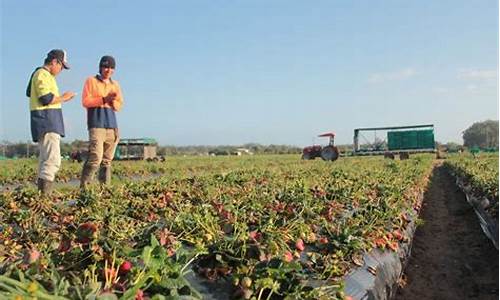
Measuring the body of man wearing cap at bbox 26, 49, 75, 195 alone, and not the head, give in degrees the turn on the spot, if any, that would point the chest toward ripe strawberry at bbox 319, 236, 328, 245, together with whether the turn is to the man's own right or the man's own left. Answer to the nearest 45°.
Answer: approximately 45° to the man's own right

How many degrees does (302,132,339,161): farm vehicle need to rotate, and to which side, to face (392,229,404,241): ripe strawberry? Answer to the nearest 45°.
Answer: approximately 90° to its left

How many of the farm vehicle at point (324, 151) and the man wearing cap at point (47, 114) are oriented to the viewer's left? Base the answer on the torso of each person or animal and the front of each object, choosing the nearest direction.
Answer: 1

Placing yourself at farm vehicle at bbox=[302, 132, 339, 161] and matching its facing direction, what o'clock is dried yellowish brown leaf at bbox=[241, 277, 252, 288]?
The dried yellowish brown leaf is roughly at 9 o'clock from the farm vehicle.

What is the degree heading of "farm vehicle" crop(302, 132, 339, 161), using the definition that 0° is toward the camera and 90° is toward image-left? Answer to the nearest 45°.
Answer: approximately 90°

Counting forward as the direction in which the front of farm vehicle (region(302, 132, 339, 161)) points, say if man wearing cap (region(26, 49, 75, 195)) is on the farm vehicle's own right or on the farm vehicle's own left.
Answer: on the farm vehicle's own left

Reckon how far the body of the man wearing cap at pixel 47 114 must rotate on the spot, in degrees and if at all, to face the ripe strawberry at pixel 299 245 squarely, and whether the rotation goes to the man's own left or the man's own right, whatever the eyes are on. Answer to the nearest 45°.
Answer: approximately 45° to the man's own right

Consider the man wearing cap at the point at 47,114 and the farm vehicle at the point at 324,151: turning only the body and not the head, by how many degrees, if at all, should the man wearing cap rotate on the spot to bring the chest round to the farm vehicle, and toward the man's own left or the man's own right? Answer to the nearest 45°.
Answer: approximately 45° to the man's own left

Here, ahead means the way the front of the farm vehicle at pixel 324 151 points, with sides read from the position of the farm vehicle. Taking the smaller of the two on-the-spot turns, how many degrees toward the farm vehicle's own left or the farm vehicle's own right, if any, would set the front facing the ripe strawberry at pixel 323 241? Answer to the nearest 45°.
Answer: approximately 90° to the farm vehicle's own left

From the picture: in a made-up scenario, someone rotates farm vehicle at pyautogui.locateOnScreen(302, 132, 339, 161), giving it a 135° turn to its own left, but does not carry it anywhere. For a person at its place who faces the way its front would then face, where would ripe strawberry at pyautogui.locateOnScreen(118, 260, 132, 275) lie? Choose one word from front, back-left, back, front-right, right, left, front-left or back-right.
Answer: front-right

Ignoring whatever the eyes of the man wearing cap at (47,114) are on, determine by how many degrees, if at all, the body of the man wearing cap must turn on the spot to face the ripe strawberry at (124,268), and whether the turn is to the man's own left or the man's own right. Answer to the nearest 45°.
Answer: approximately 90° to the man's own right

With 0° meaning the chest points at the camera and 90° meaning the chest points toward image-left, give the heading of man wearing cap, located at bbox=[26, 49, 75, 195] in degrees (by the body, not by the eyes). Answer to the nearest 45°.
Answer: approximately 270°

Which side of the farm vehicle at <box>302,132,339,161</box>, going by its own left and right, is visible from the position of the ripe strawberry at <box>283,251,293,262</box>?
left
